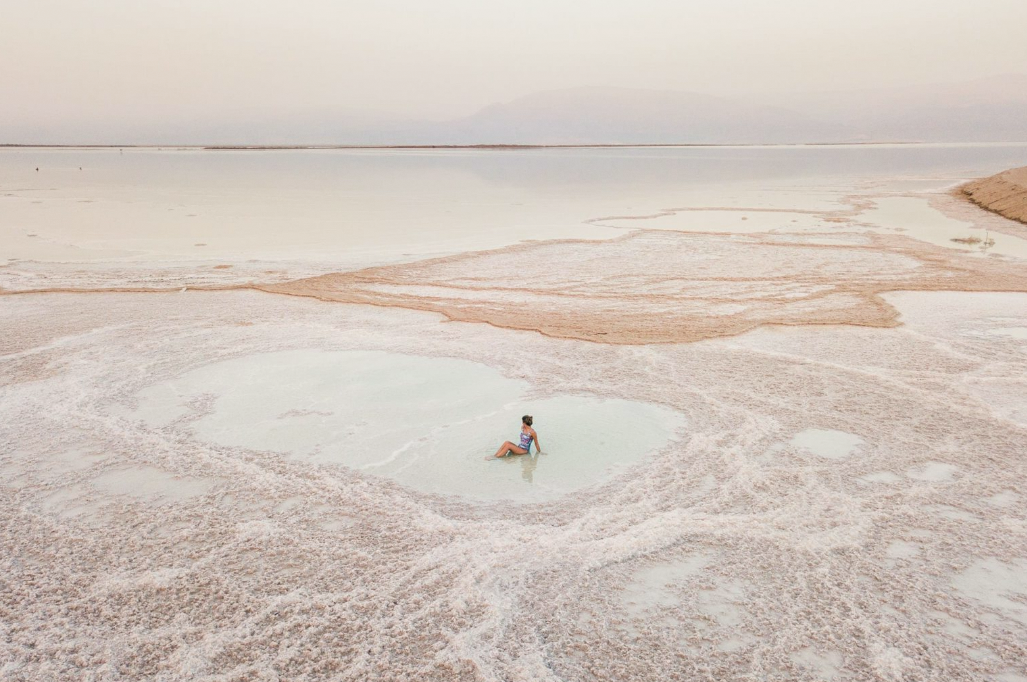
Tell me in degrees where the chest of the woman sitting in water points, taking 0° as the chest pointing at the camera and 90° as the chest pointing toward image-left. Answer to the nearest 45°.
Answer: approximately 90°
